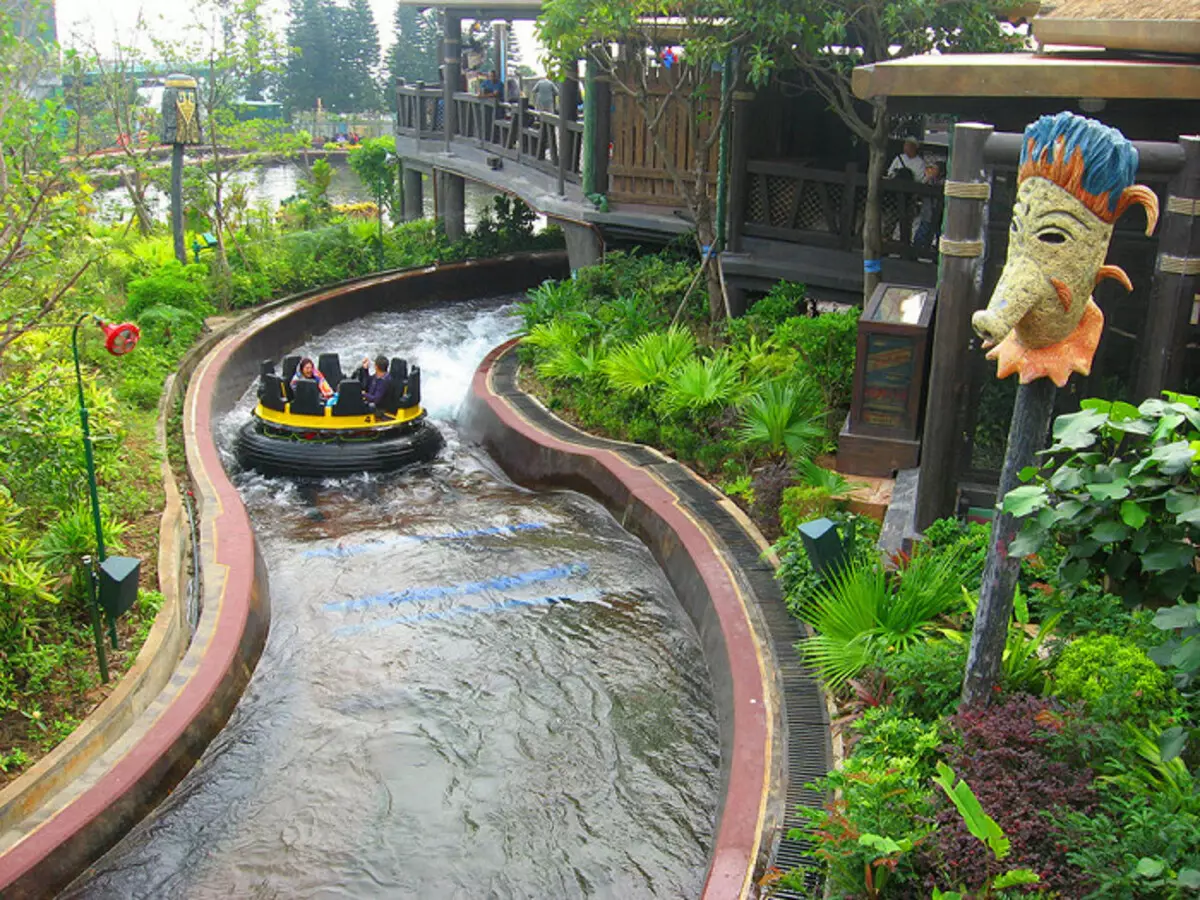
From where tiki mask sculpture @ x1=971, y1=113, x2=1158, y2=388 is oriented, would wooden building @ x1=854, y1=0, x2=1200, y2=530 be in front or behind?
behind

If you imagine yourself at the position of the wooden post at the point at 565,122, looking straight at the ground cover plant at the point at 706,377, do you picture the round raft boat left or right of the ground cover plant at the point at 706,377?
right

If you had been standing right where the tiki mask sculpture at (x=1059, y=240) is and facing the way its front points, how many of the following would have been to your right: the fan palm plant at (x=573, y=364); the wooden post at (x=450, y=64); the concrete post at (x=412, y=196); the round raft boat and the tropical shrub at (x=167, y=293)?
5

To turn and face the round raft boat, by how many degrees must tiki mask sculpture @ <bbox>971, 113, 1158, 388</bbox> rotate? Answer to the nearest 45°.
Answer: approximately 90° to its right

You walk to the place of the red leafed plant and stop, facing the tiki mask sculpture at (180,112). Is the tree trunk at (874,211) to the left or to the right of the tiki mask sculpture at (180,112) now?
right

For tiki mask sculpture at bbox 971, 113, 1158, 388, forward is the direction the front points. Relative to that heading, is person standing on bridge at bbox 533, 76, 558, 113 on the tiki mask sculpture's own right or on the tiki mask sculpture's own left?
on the tiki mask sculpture's own right

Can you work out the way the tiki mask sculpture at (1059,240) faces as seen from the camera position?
facing the viewer and to the left of the viewer

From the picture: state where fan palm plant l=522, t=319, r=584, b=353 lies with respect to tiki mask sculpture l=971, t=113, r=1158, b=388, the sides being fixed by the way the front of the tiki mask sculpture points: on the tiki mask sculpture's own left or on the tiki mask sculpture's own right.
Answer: on the tiki mask sculpture's own right
